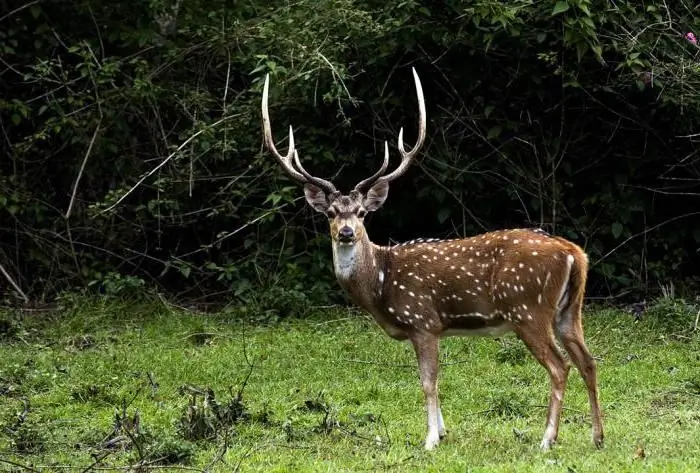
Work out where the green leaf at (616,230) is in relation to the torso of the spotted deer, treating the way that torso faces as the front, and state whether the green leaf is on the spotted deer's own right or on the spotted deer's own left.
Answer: on the spotted deer's own right

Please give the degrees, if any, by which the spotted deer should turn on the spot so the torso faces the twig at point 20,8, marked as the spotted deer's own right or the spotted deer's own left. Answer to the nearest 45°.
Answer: approximately 45° to the spotted deer's own right

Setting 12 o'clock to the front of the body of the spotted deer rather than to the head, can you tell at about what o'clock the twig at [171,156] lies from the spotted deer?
The twig is roughly at 2 o'clock from the spotted deer.

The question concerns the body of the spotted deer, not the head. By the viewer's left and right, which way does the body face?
facing to the left of the viewer

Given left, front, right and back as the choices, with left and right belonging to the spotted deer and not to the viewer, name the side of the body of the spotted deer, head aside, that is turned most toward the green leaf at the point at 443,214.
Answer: right
